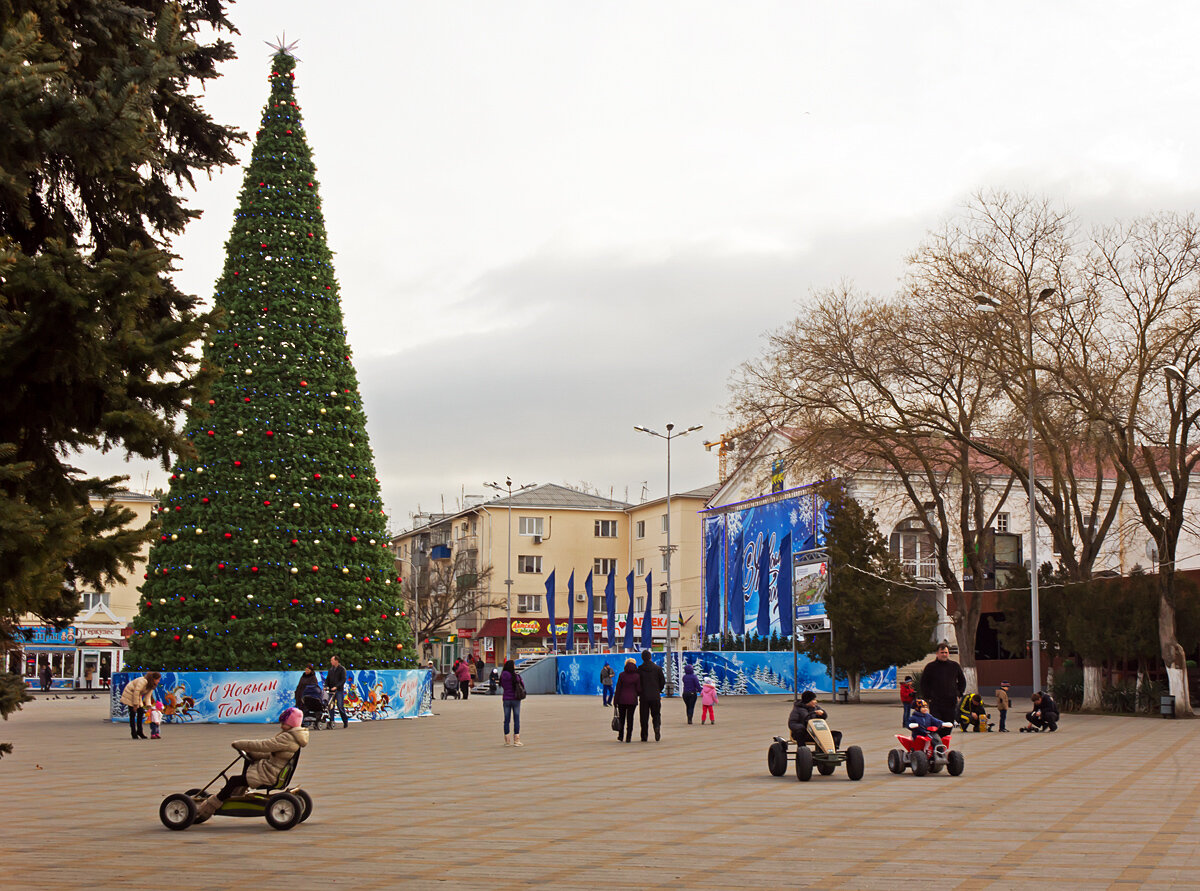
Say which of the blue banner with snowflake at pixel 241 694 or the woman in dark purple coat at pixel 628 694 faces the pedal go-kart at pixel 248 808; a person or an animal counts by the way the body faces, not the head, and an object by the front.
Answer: the blue banner with snowflake

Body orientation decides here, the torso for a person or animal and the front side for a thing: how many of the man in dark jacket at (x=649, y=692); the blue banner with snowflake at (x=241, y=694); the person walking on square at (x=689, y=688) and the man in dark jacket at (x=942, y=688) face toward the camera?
2

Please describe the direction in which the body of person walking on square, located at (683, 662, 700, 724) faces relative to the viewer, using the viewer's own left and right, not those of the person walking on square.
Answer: facing away from the viewer

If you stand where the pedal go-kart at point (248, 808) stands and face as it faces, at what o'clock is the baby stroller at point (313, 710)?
The baby stroller is roughly at 3 o'clock from the pedal go-kart.

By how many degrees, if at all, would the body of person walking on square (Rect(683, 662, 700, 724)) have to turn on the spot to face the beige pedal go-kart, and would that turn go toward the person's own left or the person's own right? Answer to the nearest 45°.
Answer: approximately 180°

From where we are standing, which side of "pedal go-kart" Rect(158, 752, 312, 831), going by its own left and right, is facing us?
left

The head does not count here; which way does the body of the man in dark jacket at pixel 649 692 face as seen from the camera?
away from the camera

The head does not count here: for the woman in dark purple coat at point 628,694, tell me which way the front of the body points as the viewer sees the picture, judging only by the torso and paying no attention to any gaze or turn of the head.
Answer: away from the camera

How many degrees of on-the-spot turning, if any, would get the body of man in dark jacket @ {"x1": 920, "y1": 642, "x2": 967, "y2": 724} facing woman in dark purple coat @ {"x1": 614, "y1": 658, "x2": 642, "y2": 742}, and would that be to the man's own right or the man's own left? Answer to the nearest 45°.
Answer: approximately 135° to the man's own right

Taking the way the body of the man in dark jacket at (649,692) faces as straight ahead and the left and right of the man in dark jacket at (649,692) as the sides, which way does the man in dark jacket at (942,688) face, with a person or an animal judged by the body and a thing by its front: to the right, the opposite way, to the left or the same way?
the opposite way

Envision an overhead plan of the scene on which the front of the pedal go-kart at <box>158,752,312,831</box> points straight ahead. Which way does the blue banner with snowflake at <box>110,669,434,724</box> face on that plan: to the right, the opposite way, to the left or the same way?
to the left

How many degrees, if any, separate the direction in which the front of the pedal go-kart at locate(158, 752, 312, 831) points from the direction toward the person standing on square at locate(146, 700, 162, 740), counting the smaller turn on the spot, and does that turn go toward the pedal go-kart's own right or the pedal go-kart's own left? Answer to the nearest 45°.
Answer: approximately 90° to the pedal go-kart's own right
